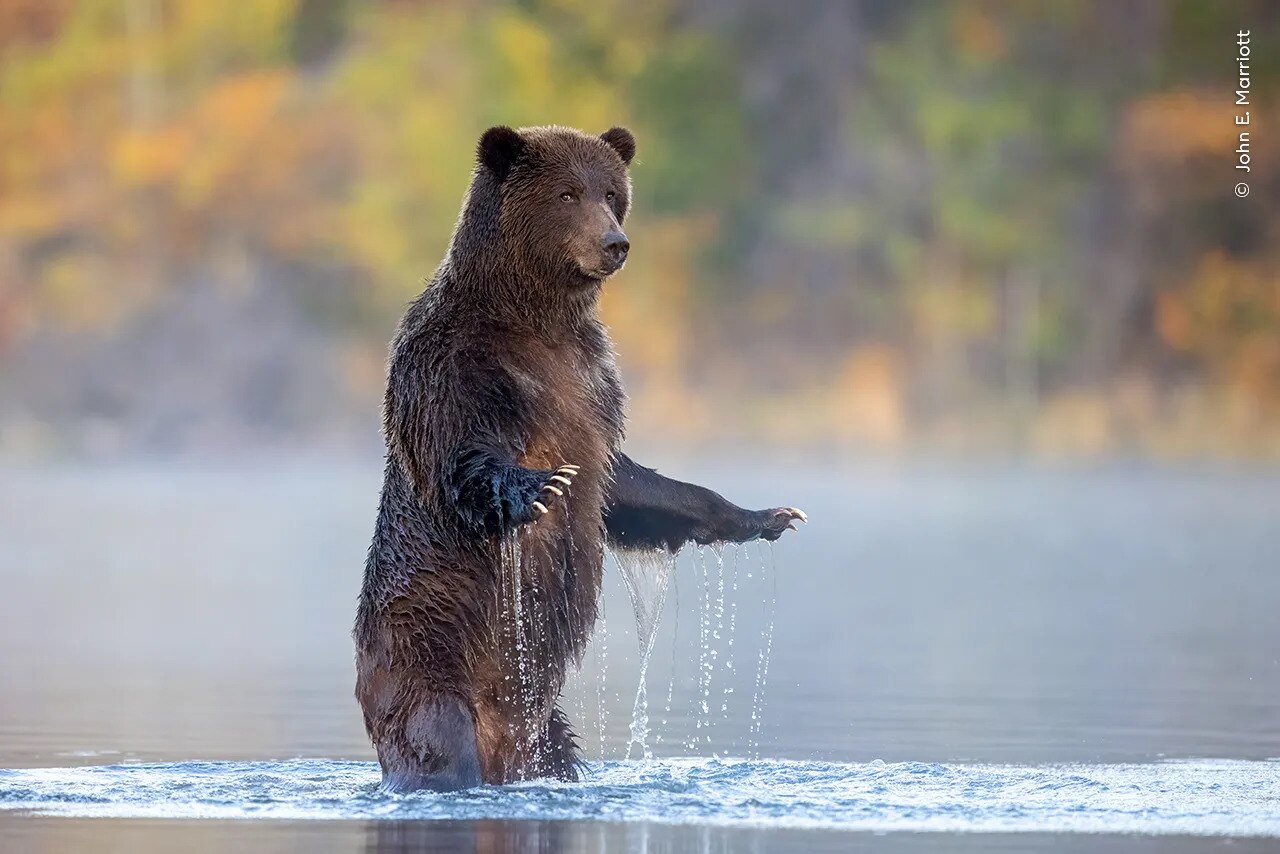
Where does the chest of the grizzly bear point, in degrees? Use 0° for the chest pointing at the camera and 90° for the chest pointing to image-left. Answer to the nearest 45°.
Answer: approximately 315°
